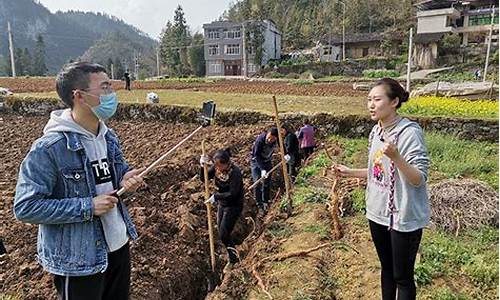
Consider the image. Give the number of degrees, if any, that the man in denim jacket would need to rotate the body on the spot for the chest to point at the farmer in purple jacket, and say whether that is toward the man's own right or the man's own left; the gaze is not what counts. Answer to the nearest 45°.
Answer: approximately 90° to the man's own left

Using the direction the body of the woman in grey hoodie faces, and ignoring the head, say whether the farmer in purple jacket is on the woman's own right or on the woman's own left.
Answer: on the woman's own right

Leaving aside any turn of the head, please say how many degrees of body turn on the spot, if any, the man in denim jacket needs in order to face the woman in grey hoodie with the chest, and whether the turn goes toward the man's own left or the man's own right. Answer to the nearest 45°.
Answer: approximately 45° to the man's own left

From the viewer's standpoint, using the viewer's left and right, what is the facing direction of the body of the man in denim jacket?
facing the viewer and to the right of the viewer

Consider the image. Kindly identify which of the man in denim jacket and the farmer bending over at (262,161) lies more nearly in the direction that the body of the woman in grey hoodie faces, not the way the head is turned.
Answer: the man in denim jacket

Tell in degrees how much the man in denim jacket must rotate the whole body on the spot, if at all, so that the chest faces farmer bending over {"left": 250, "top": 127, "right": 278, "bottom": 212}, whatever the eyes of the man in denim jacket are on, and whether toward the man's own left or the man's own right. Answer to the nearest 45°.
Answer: approximately 90° to the man's own left

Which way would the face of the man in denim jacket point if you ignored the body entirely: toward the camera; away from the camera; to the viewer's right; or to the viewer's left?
to the viewer's right

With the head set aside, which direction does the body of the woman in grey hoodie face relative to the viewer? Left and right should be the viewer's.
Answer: facing the viewer and to the left of the viewer

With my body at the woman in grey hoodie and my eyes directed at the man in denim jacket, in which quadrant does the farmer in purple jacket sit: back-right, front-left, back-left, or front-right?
back-right

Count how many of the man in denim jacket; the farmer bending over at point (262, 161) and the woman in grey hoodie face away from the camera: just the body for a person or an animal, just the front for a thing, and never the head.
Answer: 0
